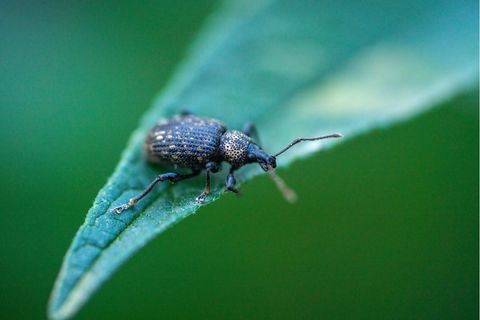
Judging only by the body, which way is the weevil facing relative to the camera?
to the viewer's right
